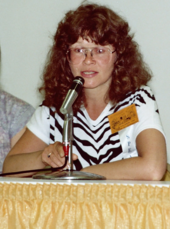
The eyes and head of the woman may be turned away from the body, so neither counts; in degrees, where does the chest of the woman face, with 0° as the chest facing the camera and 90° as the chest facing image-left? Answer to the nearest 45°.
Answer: approximately 0°

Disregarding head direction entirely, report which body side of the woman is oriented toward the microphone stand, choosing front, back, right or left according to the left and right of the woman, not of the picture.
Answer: front

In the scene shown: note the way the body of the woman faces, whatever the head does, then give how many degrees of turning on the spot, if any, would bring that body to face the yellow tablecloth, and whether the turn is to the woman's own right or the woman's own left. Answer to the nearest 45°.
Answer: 0° — they already face it
